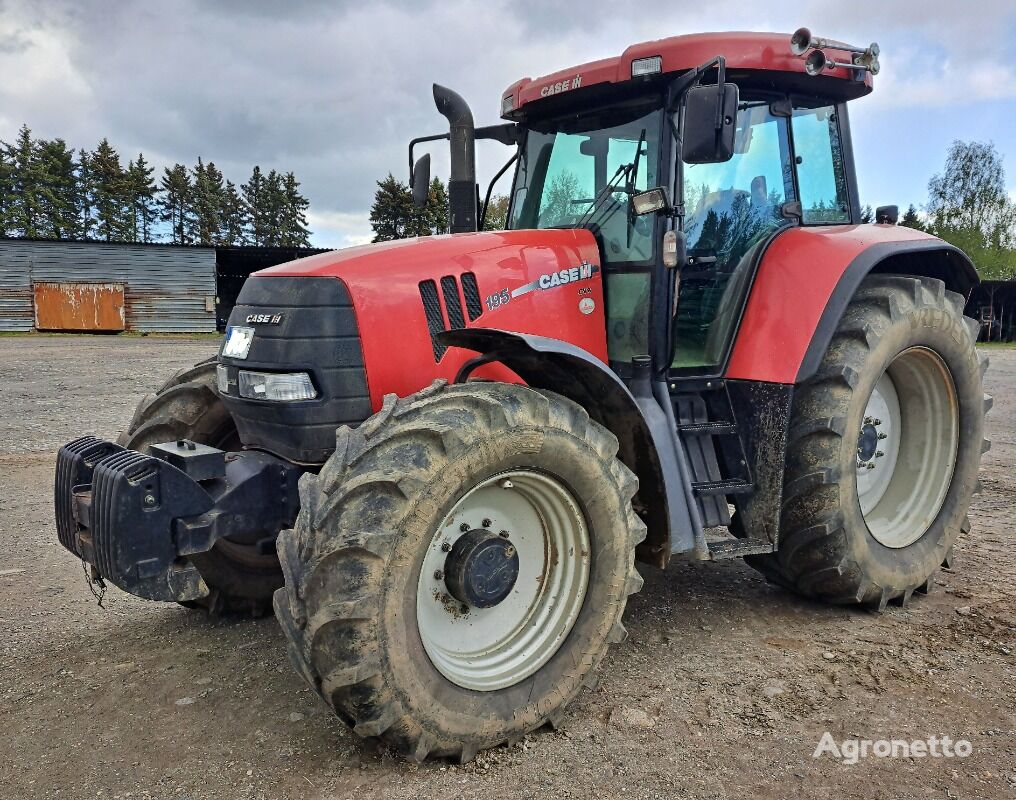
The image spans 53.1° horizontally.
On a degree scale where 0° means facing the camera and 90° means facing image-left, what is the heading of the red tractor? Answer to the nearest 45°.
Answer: approximately 45°

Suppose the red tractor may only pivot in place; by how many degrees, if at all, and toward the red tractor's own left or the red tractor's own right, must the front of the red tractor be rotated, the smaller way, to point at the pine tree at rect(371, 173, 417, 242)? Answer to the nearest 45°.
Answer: approximately 135° to the red tractor's own right
